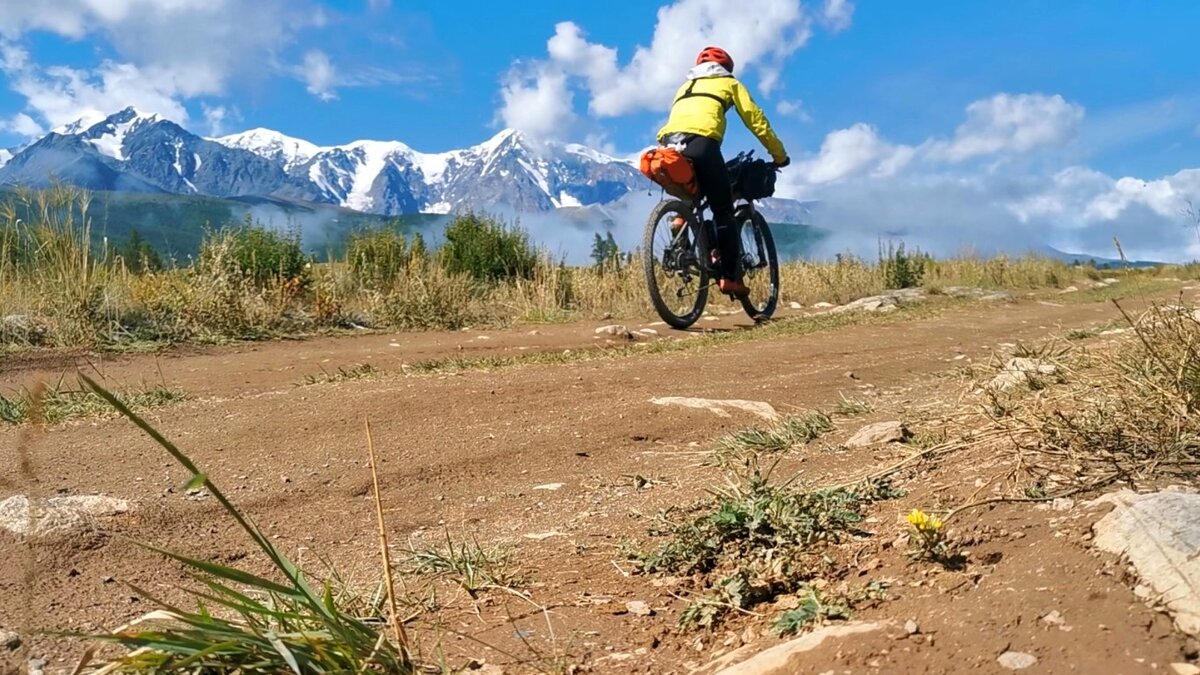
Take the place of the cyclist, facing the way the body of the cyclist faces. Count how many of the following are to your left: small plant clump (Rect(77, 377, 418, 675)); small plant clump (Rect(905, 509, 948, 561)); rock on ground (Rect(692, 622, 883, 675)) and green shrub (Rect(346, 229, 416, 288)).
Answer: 1

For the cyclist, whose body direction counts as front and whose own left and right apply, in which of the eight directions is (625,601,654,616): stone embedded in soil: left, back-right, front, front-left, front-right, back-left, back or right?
back-right

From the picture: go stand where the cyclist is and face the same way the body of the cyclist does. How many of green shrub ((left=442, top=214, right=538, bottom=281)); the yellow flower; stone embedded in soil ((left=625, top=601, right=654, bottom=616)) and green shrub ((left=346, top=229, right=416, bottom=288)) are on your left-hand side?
2

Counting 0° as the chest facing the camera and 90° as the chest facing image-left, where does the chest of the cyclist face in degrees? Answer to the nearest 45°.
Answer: approximately 225°

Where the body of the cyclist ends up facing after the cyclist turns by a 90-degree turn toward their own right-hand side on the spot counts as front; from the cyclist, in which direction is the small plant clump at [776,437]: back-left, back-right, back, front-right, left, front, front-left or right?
front-right

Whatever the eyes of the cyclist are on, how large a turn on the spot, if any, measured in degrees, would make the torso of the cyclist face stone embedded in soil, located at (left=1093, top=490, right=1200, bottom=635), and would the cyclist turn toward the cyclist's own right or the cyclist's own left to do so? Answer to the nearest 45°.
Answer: approximately 135° to the cyclist's own right

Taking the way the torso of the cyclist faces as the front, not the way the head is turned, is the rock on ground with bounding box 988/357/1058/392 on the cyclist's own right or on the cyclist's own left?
on the cyclist's own right

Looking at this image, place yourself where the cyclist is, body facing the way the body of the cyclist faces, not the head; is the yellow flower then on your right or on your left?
on your right

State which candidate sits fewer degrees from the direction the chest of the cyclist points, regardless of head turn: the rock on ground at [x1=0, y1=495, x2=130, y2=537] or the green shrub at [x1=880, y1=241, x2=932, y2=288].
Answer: the green shrub

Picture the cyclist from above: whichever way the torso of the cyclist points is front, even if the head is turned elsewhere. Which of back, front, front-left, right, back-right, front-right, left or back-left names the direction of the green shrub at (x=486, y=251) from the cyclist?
left

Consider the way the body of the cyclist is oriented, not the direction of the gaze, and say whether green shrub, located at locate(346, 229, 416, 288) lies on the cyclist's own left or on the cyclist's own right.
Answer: on the cyclist's own left

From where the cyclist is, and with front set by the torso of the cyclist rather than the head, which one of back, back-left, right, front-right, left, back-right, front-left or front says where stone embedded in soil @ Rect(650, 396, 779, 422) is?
back-right

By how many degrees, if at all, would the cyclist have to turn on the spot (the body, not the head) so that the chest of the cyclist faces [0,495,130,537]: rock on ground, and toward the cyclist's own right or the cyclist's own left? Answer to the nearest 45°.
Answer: approximately 135° to the cyclist's own right

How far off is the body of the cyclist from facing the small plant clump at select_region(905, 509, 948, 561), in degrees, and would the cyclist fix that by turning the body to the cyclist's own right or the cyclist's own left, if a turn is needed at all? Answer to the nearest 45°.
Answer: approximately 135° to the cyclist's own right

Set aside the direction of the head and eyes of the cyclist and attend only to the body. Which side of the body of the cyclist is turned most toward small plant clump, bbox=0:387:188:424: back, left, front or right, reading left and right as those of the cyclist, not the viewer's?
back
